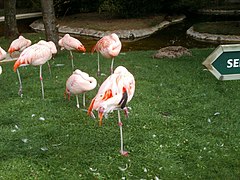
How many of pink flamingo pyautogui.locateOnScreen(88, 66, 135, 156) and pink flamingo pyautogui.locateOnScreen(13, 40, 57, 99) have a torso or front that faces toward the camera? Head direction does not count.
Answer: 0

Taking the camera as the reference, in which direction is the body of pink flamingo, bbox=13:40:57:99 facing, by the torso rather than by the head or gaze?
to the viewer's right

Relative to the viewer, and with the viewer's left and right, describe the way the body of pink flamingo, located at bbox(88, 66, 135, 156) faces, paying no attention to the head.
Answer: facing to the right of the viewer

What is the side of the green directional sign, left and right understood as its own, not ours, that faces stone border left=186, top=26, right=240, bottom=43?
back

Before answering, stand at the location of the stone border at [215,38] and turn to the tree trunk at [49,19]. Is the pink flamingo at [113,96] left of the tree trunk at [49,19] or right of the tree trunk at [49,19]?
left

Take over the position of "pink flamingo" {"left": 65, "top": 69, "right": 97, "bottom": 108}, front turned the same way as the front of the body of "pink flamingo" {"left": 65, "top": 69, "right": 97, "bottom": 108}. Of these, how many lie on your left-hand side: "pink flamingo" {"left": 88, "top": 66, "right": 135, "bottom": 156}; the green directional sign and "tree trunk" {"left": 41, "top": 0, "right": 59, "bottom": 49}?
1

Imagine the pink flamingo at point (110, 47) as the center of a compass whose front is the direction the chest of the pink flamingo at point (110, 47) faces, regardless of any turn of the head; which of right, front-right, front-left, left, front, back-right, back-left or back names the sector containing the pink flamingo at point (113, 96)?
right

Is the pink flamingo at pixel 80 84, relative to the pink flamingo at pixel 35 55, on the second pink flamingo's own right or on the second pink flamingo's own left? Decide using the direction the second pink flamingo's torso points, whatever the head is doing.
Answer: on the second pink flamingo's own right

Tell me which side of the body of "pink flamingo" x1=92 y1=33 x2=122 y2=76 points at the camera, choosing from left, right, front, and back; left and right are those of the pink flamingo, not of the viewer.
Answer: right
